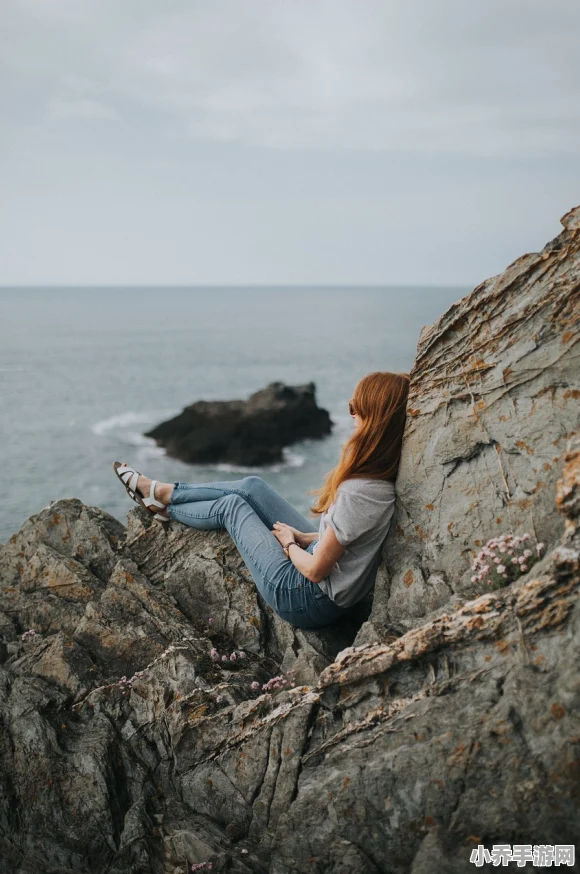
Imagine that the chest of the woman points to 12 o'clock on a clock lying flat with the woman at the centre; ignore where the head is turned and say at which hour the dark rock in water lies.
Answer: The dark rock in water is roughly at 3 o'clock from the woman.

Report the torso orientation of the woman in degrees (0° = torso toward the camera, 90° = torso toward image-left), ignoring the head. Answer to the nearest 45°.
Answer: approximately 90°

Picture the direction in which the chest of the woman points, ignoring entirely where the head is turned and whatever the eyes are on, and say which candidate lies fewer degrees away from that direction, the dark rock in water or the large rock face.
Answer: the dark rock in water

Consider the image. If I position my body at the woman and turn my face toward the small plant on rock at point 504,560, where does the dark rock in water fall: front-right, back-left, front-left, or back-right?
back-left

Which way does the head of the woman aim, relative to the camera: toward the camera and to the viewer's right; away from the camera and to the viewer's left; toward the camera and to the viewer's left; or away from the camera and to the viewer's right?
away from the camera and to the viewer's left

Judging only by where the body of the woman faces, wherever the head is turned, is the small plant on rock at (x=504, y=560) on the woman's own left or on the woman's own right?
on the woman's own left
